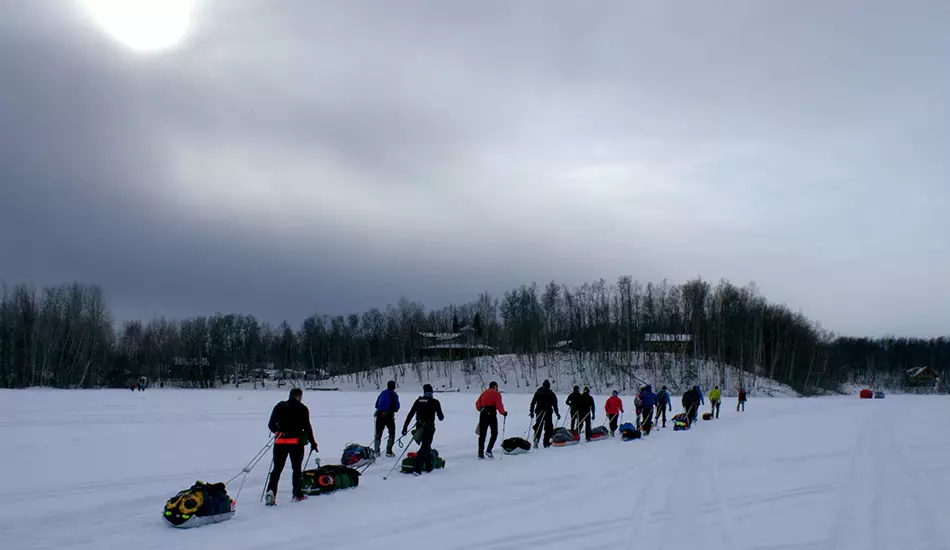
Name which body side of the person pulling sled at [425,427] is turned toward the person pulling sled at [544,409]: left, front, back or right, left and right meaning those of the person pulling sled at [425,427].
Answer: front

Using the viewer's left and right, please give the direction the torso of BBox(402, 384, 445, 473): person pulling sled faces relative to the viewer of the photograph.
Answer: facing away from the viewer and to the right of the viewer

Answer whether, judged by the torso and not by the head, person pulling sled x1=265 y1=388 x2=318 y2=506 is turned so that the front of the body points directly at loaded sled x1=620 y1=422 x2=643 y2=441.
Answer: yes

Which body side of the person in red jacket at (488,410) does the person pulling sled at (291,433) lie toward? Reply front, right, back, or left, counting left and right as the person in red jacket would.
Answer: back

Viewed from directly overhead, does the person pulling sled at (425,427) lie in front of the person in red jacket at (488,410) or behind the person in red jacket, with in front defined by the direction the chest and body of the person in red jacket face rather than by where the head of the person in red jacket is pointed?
behind

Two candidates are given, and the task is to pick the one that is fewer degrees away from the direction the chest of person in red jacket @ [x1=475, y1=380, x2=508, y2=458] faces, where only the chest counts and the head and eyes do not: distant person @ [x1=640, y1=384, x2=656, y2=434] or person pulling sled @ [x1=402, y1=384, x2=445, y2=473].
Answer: the distant person

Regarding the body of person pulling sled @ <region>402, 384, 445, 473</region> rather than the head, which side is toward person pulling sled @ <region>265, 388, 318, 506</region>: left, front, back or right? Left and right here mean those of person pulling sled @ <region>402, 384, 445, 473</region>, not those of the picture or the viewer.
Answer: back

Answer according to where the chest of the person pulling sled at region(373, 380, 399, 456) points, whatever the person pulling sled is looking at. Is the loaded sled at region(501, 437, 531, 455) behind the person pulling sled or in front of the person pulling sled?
in front

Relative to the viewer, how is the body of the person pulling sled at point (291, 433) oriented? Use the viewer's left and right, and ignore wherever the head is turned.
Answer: facing away from the viewer and to the right of the viewer

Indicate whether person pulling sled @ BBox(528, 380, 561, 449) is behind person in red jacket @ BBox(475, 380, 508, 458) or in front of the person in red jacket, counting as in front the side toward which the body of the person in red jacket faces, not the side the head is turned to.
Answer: in front

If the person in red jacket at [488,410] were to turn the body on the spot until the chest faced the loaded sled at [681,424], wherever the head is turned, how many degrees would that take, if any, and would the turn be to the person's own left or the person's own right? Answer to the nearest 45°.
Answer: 0° — they already face it

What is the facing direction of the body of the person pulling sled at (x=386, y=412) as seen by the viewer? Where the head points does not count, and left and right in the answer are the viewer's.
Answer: facing away from the viewer and to the right of the viewer

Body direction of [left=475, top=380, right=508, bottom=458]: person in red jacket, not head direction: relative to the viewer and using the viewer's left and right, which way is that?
facing away from the viewer and to the right of the viewer

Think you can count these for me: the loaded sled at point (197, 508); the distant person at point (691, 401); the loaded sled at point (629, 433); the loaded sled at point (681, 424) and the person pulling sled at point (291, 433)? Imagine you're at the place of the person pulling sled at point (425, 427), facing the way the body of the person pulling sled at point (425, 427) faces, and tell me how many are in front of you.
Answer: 3
